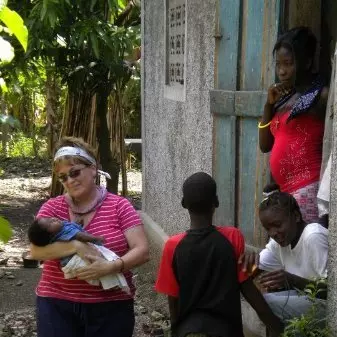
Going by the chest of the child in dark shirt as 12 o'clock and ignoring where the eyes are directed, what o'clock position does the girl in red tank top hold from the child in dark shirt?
The girl in red tank top is roughly at 1 o'clock from the child in dark shirt.

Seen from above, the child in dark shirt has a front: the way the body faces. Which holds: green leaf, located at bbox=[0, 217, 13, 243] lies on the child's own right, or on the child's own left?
on the child's own left

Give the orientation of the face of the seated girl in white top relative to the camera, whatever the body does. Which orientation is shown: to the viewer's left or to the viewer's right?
to the viewer's left

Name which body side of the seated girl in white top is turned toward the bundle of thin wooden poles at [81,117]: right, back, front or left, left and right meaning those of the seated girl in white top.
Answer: right

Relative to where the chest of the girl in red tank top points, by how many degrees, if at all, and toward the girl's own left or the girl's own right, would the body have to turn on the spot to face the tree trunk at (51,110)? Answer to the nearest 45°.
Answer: approximately 90° to the girl's own right

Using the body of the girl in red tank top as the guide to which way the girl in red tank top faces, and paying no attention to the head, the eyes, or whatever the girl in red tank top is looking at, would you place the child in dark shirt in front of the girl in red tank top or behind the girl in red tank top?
in front

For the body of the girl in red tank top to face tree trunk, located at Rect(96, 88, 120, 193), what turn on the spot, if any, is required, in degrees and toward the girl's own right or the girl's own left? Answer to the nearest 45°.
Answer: approximately 90° to the girl's own right

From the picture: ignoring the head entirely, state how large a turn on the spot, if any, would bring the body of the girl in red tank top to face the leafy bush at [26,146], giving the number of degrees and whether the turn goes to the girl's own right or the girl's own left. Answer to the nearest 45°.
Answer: approximately 90° to the girl's own right

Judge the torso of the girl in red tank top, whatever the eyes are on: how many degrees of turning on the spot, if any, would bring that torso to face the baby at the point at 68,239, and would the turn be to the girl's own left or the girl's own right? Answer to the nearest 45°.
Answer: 0° — they already face them

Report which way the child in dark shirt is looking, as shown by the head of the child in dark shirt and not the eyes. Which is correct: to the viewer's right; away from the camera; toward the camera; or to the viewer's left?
away from the camera

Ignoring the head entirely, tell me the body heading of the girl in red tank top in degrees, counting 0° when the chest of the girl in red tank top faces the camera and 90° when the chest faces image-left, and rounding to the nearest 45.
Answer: approximately 45°

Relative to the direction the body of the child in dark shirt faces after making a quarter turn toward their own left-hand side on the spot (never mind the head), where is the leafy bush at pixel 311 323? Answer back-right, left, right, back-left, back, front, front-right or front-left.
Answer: back

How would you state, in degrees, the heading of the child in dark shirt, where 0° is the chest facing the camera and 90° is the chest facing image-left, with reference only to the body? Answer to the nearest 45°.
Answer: approximately 180°

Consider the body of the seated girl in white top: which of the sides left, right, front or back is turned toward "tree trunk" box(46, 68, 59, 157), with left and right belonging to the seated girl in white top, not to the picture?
right
